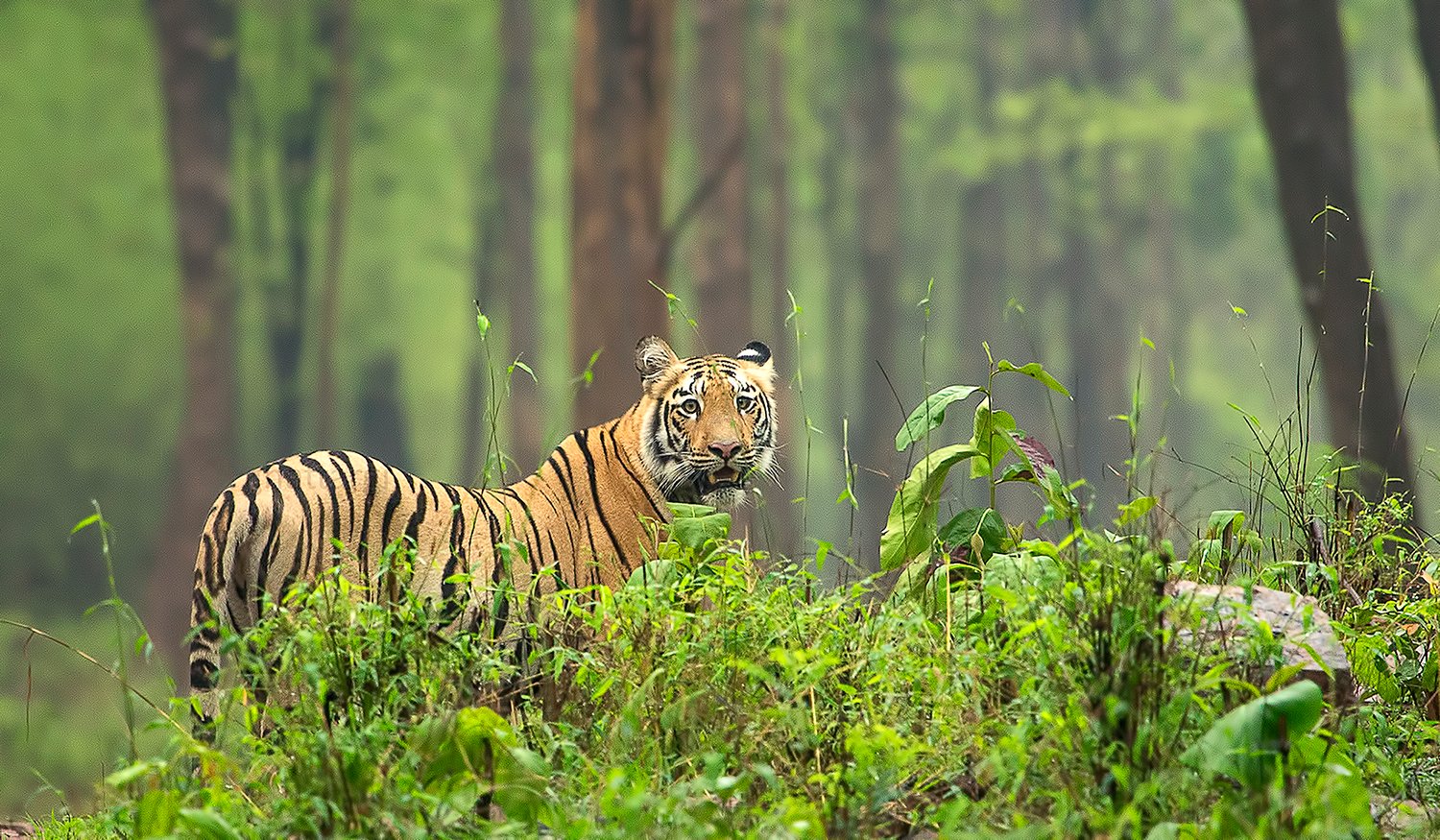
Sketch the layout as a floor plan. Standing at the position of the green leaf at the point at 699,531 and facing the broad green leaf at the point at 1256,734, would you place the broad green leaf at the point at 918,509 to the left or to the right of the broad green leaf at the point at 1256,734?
left

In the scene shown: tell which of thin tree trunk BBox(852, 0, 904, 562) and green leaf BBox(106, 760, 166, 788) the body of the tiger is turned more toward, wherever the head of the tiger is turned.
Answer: the thin tree trunk

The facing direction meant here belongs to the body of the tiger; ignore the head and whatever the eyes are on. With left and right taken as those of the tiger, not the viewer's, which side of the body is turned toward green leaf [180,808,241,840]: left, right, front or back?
right

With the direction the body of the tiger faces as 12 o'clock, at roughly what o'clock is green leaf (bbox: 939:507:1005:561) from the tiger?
The green leaf is roughly at 1 o'clock from the tiger.

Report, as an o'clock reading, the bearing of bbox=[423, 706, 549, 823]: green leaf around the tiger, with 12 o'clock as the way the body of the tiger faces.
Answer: The green leaf is roughly at 3 o'clock from the tiger.

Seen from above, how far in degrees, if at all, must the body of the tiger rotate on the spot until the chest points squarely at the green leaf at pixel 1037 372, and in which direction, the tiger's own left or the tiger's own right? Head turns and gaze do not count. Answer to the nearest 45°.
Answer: approximately 45° to the tiger's own right

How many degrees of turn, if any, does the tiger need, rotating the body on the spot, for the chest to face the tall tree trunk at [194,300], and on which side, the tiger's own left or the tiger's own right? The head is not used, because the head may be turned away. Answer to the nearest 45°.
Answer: approximately 90° to the tiger's own left

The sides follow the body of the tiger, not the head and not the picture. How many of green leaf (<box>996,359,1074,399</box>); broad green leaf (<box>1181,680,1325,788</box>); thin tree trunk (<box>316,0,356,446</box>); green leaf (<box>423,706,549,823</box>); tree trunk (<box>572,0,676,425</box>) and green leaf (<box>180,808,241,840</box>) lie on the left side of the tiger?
2

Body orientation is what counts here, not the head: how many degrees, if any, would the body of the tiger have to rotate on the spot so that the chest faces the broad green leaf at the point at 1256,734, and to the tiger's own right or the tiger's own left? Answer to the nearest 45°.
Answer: approximately 45° to the tiger's own right

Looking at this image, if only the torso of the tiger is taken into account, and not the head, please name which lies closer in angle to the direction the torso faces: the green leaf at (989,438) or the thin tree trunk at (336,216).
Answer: the green leaf

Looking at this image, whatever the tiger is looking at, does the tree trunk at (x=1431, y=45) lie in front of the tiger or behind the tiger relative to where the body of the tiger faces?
in front

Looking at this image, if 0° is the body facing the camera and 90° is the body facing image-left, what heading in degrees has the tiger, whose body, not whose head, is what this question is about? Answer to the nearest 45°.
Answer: approximately 270°

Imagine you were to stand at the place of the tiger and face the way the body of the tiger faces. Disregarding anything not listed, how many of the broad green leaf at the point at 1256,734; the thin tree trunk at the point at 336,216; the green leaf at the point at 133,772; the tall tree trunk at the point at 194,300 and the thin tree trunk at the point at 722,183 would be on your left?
3

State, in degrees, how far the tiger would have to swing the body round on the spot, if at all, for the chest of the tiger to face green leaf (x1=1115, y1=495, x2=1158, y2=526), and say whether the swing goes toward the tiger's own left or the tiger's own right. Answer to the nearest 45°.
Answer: approximately 45° to the tiger's own right

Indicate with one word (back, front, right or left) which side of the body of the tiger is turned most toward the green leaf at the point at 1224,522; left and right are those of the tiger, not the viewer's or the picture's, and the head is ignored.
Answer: front
